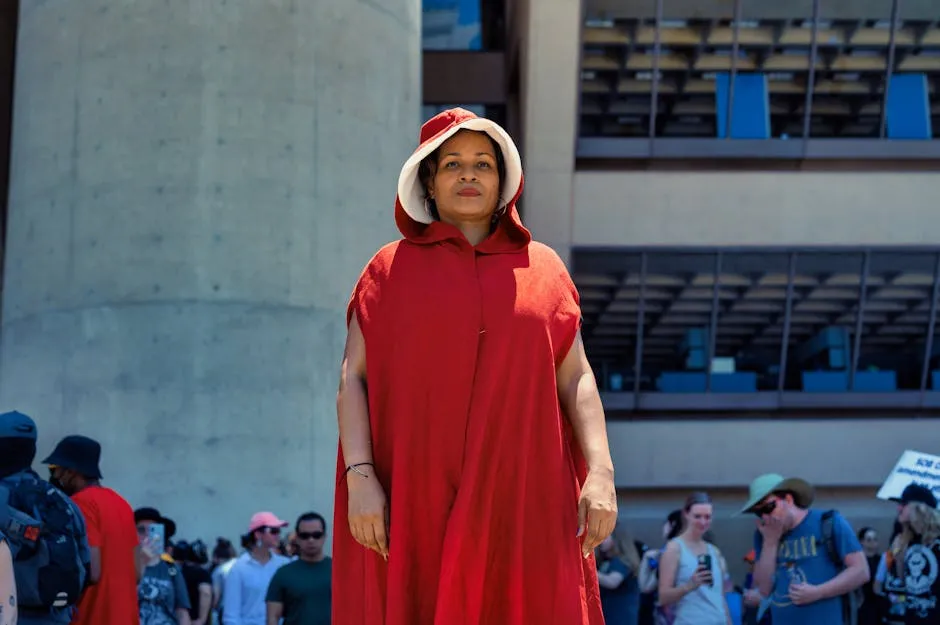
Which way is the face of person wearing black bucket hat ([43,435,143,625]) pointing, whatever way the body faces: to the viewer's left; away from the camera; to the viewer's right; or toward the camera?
to the viewer's left

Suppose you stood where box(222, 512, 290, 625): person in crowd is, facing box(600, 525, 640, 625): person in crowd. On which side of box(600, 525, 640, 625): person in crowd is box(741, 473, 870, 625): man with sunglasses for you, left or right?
right

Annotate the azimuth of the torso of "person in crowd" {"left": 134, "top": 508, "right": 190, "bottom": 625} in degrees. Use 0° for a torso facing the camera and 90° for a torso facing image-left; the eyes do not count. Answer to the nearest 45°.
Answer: approximately 45°

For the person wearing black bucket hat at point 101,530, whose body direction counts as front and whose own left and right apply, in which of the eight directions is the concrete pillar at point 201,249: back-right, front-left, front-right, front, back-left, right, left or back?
front-right

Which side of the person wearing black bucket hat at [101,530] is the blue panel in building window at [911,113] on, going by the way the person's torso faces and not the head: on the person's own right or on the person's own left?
on the person's own right

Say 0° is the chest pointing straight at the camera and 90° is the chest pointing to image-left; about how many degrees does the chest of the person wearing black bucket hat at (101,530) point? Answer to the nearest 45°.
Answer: approximately 135°

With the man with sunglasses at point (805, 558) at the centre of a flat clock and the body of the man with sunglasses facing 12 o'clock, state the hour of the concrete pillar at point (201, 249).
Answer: The concrete pillar is roughly at 3 o'clock from the man with sunglasses.

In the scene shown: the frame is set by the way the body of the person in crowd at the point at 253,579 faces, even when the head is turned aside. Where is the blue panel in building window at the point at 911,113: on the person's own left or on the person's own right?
on the person's own left

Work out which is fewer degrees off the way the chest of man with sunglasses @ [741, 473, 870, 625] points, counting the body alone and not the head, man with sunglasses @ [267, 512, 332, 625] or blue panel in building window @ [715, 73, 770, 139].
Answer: the man with sunglasses

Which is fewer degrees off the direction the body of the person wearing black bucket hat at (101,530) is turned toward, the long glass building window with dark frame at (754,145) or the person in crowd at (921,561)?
the long glass building window with dark frame

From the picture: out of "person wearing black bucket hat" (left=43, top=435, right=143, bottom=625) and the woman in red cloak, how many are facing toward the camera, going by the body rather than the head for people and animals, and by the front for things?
1

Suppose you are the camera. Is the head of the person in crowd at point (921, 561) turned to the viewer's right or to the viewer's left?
to the viewer's left
